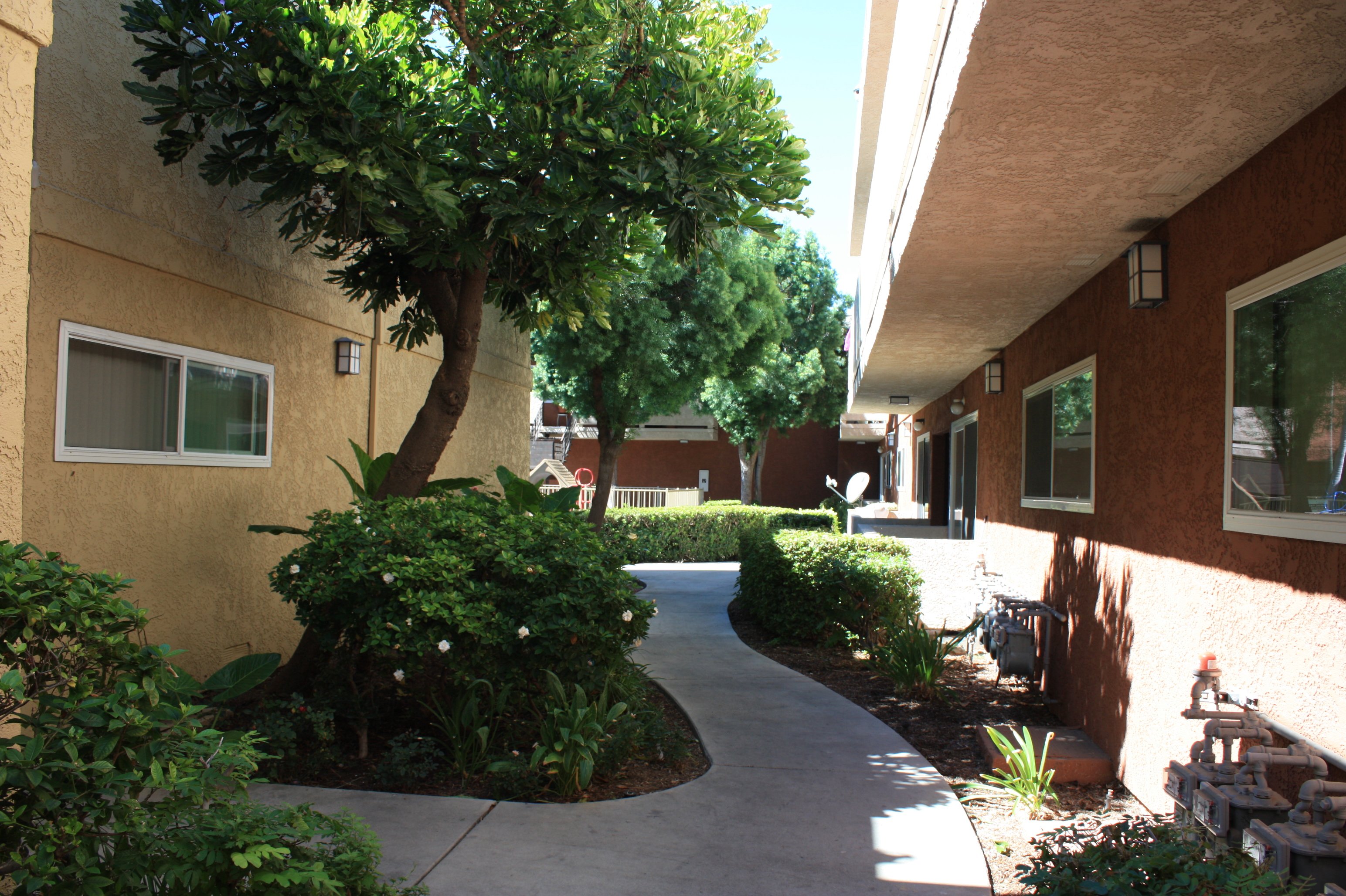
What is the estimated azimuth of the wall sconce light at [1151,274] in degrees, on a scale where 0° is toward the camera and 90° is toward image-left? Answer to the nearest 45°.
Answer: approximately 90°

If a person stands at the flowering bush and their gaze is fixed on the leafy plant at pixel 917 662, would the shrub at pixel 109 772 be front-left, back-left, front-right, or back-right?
back-right

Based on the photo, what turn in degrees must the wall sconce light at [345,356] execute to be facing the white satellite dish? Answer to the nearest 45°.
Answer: approximately 90° to its left

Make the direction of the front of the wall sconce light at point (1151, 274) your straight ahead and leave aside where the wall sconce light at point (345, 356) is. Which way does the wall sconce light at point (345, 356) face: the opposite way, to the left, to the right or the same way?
the opposite way

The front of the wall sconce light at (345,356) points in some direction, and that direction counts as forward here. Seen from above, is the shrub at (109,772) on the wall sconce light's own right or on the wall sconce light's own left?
on the wall sconce light's own right

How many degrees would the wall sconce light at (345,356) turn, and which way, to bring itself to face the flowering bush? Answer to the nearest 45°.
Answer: approximately 45° to its right
